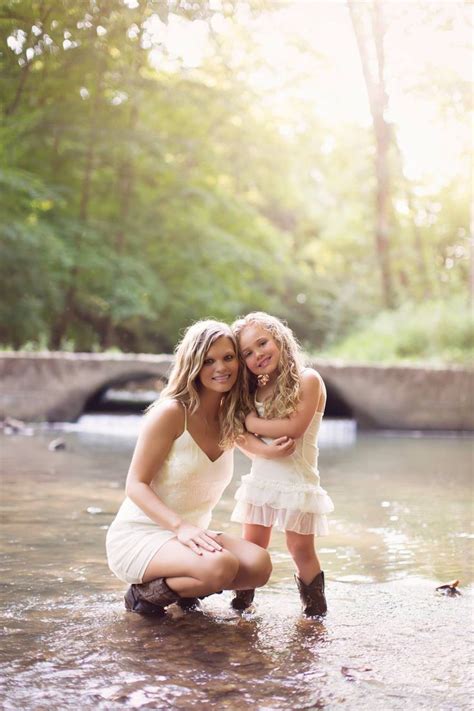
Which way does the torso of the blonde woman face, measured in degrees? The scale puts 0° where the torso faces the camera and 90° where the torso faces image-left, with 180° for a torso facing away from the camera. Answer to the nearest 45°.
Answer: approximately 315°

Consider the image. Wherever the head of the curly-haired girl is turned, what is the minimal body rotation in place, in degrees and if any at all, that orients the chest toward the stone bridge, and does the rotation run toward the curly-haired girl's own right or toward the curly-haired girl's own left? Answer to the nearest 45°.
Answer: approximately 135° to the curly-haired girl's own right

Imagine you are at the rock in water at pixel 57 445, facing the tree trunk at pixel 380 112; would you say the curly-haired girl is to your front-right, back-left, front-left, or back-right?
back-right

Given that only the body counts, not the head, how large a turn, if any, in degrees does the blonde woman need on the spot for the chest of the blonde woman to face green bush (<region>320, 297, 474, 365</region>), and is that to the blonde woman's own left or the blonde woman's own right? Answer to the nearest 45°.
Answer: approximately 135° to the blonde woman's own left

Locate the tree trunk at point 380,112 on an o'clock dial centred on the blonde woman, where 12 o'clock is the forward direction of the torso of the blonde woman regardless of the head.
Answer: The tree trunk is roughly at 8 o'clock from the blonde woman.

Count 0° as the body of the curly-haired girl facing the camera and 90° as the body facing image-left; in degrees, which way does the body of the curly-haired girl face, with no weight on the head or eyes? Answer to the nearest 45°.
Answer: approximately 45°
